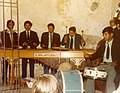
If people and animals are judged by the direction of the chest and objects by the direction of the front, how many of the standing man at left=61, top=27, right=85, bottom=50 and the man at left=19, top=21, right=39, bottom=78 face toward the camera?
2

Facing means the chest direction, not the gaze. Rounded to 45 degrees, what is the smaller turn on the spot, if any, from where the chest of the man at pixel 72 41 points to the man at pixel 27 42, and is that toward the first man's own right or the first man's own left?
approximately 90° to the first man's own right

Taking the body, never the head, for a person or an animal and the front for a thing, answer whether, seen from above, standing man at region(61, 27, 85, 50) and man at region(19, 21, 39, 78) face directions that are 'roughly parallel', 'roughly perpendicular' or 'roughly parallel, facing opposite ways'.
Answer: roughly parallel

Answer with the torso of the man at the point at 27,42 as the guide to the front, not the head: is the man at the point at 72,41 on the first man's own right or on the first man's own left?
on the first man's own left

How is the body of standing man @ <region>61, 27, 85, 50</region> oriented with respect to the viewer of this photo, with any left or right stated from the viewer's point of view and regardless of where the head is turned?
facing the viewer

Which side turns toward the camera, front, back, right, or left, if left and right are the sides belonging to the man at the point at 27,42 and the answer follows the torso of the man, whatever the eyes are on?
front
